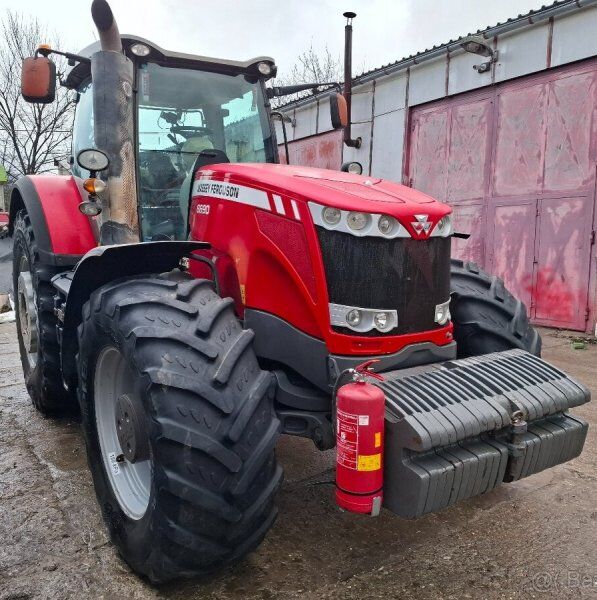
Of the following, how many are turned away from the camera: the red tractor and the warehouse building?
0

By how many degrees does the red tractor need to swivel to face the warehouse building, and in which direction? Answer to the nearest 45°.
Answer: approximately 90° to its left

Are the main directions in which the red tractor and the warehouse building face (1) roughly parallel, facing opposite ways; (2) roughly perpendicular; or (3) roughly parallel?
roughly perpendicular

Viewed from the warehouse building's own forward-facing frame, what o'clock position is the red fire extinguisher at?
The red fire extinguisher is roughly at 11 o'clock from the warehouse building.

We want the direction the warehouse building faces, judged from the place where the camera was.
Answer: facing the viewer and to the left of the viewer

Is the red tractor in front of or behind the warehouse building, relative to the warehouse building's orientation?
in front

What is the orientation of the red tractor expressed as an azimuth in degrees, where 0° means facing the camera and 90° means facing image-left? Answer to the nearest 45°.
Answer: approximately 315°
